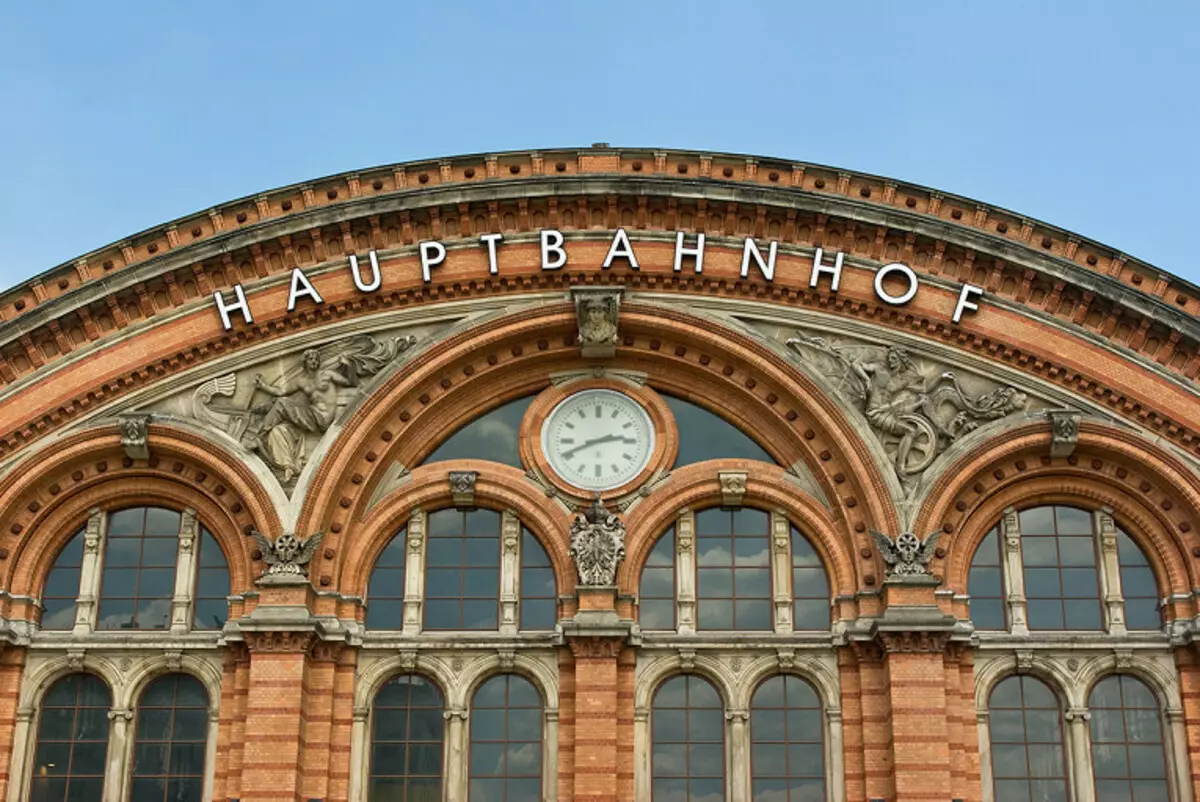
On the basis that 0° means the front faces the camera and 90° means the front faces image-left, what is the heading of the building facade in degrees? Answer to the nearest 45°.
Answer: approximately 0°
